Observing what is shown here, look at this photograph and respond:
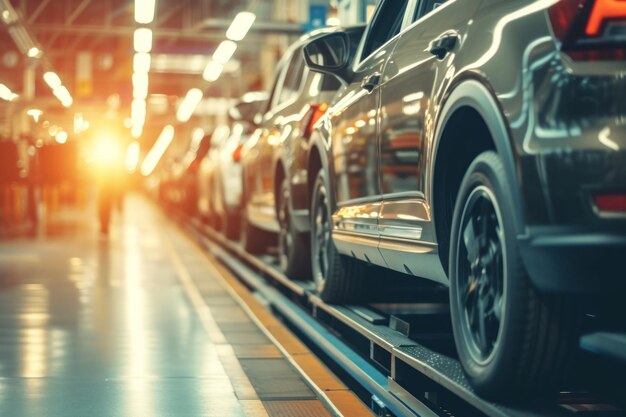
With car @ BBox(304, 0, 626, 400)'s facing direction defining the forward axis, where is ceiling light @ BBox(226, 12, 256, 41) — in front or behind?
in front

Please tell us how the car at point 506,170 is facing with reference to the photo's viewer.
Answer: facing away from the viewer and to the left of the viewer

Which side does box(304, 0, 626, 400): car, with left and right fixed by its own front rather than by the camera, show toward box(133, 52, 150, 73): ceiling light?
front

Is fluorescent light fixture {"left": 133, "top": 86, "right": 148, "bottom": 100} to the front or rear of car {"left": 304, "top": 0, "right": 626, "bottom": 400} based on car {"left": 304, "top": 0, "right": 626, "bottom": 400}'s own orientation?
to the front

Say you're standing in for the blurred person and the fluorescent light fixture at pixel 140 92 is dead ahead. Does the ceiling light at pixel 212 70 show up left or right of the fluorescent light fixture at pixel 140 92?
right

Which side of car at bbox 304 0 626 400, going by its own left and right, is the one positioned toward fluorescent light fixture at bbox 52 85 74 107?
front

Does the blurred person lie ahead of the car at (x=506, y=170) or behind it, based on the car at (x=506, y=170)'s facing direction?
ahead

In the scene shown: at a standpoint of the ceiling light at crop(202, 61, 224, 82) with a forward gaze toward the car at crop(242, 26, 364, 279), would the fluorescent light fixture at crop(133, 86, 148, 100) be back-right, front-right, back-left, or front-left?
back-right

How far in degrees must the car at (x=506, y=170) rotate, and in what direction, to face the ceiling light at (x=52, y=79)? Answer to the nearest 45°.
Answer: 0° — it already faces it
